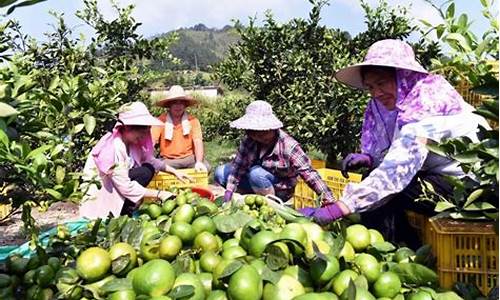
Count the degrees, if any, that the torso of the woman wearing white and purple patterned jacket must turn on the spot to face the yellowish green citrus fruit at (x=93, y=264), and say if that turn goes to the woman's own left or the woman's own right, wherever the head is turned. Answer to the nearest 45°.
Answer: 0° — they already face it

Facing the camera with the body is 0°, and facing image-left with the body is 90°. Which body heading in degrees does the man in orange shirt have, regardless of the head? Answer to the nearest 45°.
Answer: approximately 0°

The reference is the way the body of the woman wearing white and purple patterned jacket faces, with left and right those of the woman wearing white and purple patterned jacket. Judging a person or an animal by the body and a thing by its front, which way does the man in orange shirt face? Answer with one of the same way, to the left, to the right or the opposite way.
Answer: to the left

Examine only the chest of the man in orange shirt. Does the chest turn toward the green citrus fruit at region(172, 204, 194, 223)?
yes

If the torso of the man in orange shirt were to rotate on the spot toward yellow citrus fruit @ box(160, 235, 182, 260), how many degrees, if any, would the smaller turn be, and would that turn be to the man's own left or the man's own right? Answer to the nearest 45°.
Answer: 0° — they already face it

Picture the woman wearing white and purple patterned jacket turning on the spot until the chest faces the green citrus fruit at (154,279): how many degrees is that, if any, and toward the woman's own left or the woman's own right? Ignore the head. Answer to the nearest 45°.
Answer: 0° — they already face it

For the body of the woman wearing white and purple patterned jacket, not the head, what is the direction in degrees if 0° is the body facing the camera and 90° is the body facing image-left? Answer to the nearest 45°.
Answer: approximately 45°
